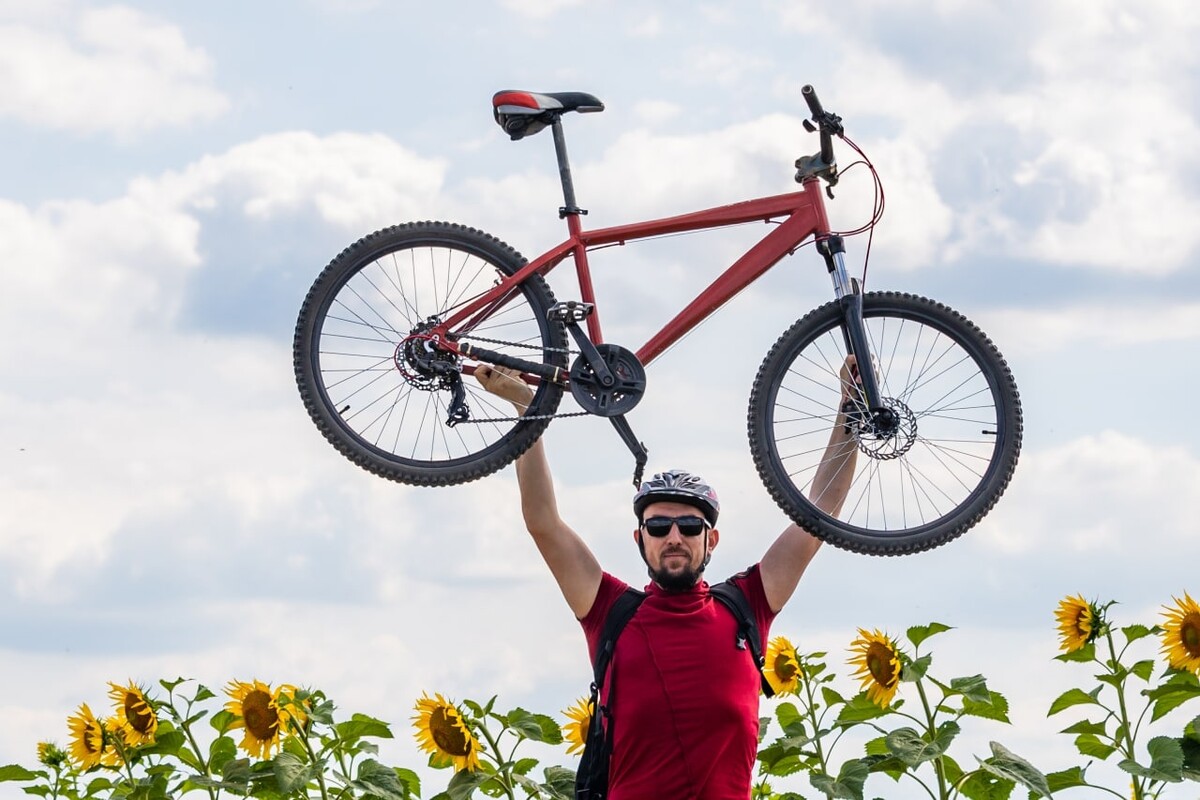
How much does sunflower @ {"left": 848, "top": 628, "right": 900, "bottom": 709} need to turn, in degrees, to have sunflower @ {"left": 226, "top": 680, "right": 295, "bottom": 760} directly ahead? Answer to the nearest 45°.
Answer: approximately 45° to its right

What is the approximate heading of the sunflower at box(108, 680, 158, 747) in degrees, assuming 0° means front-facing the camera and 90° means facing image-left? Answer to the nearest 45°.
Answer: approximately 45°

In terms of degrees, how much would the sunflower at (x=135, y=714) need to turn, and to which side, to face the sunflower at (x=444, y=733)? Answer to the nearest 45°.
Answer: approximately 90° to its left

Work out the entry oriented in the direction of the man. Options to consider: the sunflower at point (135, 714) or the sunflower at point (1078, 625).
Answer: the sunflower at point (1078, 625)

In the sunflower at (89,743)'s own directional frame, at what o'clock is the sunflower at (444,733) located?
the sunflower at (444,733) is roughly at 9 o'clock from the sunflower at (89,743).

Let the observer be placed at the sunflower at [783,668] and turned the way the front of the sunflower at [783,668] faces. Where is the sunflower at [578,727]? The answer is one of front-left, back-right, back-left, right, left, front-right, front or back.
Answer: front-right

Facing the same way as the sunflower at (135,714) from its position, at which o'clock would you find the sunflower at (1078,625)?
the sunflower at (1078,625) is roughly at 8 o'clock from the sunflower at (135,714).

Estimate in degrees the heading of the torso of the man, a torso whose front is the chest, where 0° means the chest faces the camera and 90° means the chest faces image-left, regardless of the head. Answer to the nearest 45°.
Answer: approximately 0°

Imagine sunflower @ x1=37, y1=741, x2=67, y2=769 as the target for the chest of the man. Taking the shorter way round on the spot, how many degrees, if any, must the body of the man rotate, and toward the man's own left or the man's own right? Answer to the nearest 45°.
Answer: approximately 135° to the man's own right

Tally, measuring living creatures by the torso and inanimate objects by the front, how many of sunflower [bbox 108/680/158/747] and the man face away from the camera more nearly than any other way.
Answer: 0

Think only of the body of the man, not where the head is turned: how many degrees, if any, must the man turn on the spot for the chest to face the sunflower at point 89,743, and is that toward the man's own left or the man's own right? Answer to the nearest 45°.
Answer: approximately 135° to the man's own right

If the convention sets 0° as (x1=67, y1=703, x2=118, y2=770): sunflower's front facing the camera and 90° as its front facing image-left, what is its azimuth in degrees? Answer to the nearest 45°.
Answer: approximately 45°

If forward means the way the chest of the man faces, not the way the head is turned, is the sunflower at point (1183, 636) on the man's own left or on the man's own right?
on the man's own left
